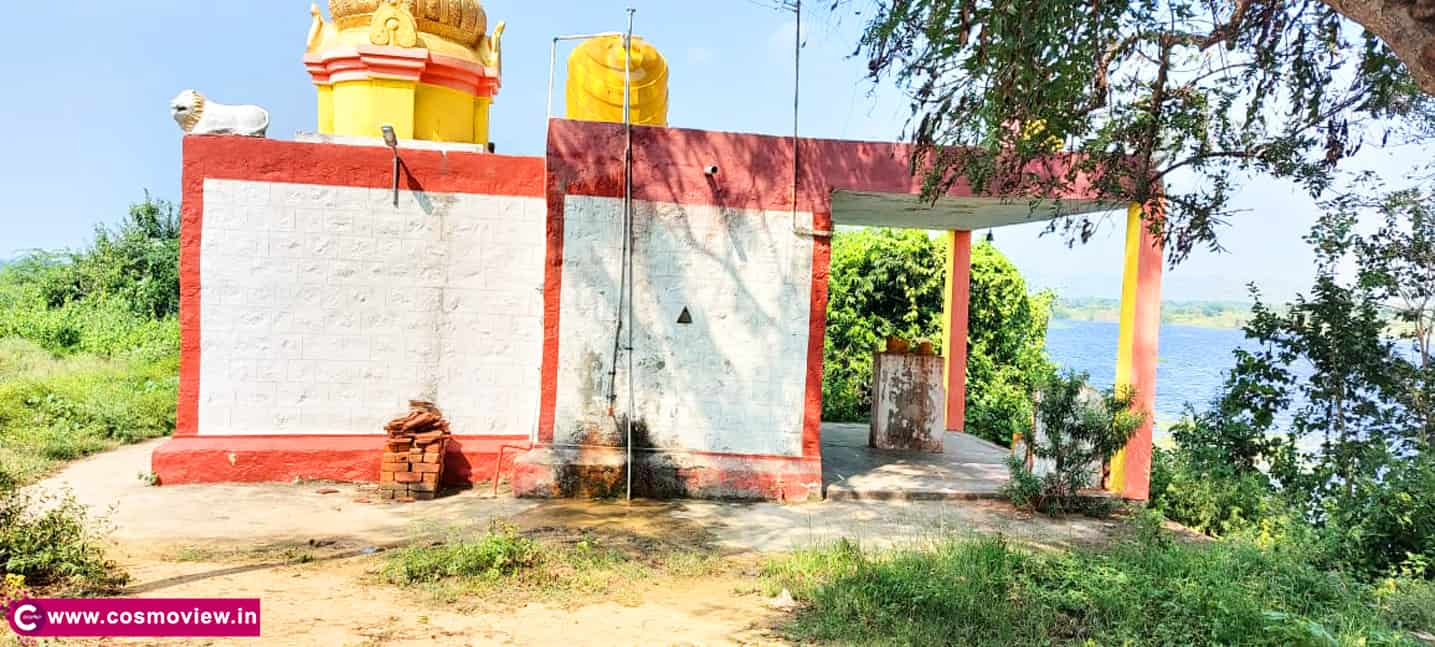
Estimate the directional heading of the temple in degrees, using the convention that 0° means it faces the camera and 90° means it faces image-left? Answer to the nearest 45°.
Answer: approximately 270°

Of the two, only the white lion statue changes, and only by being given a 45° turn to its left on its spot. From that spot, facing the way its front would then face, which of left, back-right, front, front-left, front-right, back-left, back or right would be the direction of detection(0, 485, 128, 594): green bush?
front-left

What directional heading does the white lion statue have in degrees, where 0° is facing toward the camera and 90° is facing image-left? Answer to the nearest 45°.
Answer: approximately 90°

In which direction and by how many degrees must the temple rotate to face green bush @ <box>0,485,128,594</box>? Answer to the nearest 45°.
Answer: approximately 135° to its right

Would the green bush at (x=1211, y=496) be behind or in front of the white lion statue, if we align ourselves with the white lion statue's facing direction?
behind

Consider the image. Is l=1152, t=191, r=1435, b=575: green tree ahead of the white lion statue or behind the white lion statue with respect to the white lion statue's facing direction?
behind

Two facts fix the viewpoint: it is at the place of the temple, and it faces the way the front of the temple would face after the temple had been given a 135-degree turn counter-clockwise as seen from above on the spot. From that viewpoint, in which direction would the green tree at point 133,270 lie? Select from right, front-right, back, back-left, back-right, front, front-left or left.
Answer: front

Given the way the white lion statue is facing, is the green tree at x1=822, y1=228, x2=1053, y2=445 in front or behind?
behind

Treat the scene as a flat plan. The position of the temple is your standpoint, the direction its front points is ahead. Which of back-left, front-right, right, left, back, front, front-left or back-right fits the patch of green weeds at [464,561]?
right

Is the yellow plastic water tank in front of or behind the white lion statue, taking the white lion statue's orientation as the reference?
behind

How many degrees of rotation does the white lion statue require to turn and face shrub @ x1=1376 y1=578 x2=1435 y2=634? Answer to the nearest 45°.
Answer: approximately 135° to its left

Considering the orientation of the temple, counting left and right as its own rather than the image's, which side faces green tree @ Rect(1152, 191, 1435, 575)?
front

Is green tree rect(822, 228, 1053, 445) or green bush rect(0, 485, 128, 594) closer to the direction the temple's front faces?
the green tree
